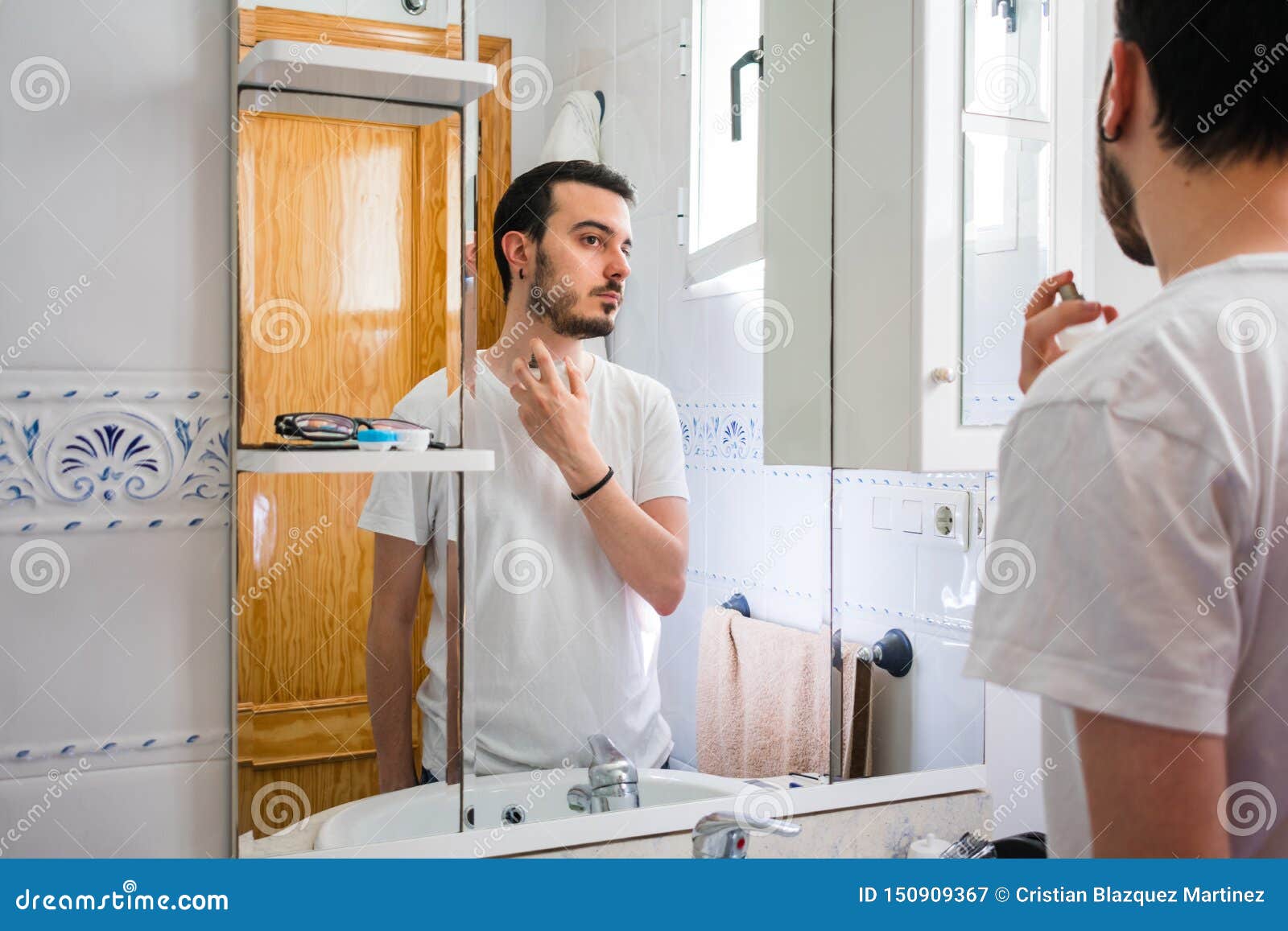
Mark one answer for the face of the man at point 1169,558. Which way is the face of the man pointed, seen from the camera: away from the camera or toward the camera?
away from the camera

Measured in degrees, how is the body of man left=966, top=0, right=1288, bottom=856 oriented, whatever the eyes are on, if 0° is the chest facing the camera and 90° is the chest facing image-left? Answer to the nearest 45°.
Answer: approximately 135°

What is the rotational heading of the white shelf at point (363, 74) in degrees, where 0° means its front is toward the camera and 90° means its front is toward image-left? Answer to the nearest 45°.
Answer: approximately 315°
